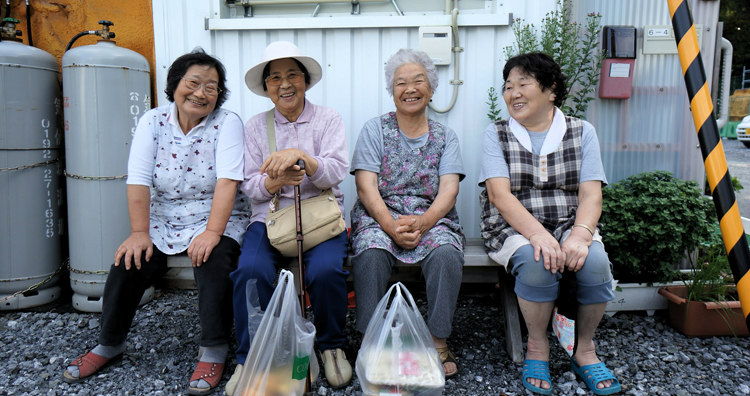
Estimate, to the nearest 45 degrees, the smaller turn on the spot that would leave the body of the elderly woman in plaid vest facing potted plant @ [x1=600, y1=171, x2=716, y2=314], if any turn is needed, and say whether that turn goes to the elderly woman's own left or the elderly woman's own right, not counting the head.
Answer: approximately 135° to the elderly woman's own left

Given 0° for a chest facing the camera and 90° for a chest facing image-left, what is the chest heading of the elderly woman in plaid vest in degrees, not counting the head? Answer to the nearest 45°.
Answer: approximately 0°

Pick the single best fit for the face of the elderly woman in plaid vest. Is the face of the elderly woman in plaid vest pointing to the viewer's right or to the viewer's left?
to the viewer's left

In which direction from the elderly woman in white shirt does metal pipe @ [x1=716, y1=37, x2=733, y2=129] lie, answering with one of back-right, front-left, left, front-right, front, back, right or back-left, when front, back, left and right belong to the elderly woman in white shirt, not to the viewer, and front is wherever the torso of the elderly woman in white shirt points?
left

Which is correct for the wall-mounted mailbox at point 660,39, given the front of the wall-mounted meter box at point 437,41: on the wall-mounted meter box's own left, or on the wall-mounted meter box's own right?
on the wall-mounted meter box's own left

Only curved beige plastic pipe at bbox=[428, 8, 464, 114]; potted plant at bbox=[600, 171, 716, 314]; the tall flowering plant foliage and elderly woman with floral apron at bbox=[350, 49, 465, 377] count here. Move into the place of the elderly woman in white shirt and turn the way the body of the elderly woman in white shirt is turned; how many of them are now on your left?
4

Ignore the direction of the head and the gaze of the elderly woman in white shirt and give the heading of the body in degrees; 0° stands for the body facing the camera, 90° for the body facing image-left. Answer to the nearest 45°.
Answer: approximately 0°

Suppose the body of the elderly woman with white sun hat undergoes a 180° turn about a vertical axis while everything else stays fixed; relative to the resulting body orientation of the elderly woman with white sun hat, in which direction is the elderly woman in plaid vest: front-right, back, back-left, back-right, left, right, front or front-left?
right
